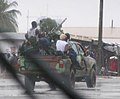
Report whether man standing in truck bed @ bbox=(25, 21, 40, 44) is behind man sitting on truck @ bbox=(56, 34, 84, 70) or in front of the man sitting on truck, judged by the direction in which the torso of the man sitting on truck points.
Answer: behind
